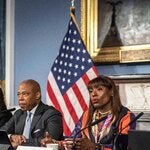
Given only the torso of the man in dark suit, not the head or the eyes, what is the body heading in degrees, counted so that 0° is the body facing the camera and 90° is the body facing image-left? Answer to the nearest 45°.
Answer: approximately 45°

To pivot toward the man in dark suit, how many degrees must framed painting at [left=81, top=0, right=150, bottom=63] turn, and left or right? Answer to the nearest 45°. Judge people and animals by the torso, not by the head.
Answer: approximately 45° to its right

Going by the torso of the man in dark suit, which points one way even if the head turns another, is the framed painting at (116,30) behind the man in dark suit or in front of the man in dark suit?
behind

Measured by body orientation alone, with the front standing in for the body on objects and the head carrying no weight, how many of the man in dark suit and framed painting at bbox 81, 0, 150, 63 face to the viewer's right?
0

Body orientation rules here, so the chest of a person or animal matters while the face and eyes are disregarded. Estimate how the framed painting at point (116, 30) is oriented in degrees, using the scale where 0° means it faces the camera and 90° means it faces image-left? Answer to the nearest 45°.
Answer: approximately 0°

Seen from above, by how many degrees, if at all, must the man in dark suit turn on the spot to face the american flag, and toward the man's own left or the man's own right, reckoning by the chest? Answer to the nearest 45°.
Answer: approximately 180°
